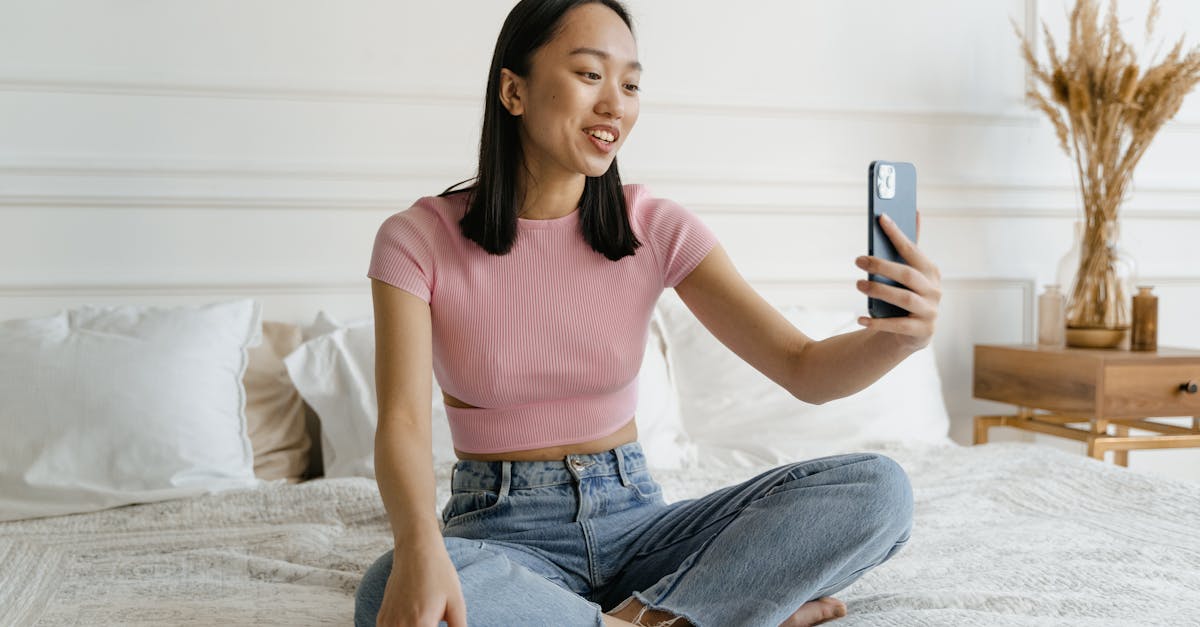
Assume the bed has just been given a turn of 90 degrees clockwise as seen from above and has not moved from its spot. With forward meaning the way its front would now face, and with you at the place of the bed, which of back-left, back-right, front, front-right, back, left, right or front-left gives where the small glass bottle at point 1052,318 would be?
back-right

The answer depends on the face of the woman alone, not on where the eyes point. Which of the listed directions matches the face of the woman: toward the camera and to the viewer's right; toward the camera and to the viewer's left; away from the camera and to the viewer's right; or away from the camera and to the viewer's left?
toward the camera and to the viewer's right

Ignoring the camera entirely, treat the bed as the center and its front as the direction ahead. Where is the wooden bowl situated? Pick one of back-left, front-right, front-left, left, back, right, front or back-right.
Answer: back-left

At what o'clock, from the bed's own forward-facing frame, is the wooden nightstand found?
The wooden nightstand is roughly at 8 o'clock from the bed.

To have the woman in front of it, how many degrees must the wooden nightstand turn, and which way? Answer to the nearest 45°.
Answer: approximately 90° to its right

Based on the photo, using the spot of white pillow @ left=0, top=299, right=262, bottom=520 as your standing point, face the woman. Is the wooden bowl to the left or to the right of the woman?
left

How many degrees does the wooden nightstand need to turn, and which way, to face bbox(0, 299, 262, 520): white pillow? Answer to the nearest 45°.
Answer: approximately 90° to its right

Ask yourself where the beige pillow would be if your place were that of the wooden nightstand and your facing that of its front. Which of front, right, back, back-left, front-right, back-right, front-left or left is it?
right

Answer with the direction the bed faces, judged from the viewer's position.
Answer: facing the viewer

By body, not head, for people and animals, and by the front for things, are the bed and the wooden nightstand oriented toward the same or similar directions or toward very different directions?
same or similar directions

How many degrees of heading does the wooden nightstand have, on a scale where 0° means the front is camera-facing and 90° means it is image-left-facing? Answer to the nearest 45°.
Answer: approximately 315°

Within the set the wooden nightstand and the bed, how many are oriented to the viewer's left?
0
